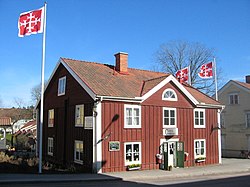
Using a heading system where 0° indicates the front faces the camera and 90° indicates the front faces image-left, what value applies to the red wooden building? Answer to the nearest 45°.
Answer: approximately 315°
